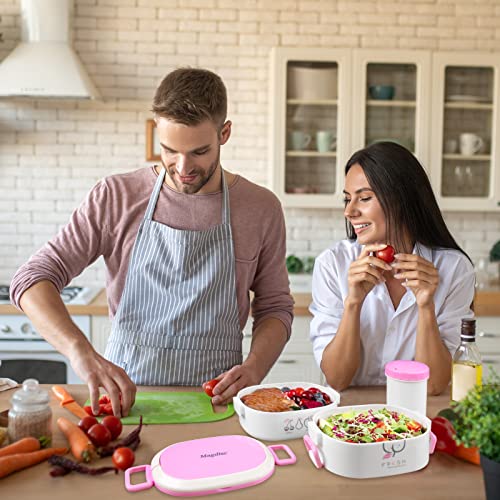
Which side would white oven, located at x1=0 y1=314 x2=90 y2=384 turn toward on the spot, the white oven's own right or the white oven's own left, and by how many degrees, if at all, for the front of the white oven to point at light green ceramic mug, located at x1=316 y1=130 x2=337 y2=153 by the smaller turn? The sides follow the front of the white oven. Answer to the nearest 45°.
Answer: approximately 90° to the white oven's own left

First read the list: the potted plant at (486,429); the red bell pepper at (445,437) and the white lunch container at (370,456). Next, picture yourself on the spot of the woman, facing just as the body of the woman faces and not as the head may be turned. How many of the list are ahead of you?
3

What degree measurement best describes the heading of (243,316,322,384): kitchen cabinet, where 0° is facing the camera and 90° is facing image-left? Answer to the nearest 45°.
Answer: approximately 0°

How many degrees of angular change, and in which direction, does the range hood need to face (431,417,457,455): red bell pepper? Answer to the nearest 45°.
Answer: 0° — it already faces it

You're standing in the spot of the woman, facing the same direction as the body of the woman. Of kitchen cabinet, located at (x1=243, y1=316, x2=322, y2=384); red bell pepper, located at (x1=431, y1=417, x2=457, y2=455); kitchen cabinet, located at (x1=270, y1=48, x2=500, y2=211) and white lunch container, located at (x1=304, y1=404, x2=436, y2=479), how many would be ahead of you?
2
